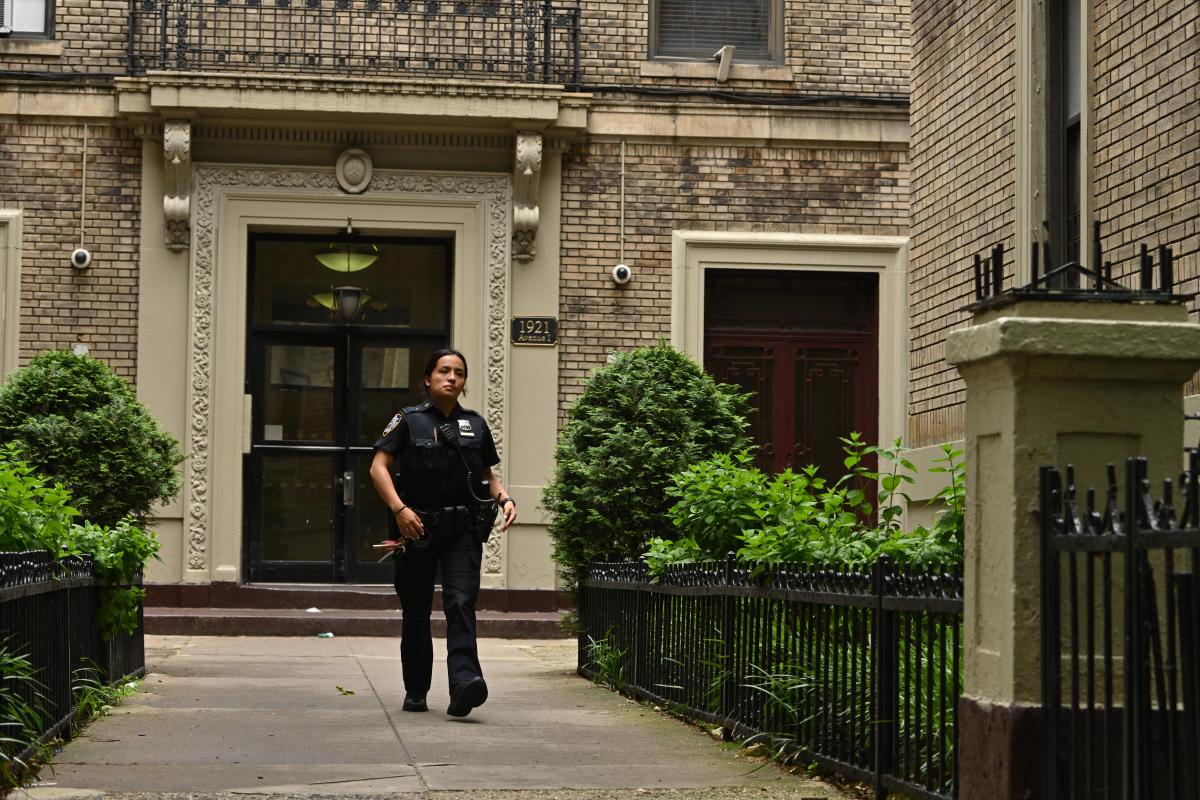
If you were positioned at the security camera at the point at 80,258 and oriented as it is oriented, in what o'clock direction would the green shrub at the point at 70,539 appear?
The green shrub is roughly at 12 o'clock from the security camera.

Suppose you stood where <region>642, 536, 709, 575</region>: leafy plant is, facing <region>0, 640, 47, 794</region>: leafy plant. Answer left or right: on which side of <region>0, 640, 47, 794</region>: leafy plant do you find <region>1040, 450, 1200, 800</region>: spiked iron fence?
left

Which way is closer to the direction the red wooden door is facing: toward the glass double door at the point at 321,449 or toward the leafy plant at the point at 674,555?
the leafy plant

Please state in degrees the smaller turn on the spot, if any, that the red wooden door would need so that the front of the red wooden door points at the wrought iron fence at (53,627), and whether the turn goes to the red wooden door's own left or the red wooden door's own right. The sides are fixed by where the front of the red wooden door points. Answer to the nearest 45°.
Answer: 0° — it already faces it

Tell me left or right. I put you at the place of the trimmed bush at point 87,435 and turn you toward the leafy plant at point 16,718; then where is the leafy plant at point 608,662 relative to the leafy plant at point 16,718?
left

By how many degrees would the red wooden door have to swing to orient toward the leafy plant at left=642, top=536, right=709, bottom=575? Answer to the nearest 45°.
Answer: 0° — it already faces it

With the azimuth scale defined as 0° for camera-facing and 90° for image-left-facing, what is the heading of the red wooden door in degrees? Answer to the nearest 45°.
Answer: approximately 0°

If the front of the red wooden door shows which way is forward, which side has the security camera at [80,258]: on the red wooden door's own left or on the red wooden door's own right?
on the red wooden door's own right

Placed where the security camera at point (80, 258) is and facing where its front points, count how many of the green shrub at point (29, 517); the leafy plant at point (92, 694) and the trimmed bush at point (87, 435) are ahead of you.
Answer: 3

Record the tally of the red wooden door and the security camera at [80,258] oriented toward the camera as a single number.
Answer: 2

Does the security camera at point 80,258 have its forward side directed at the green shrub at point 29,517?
yes
